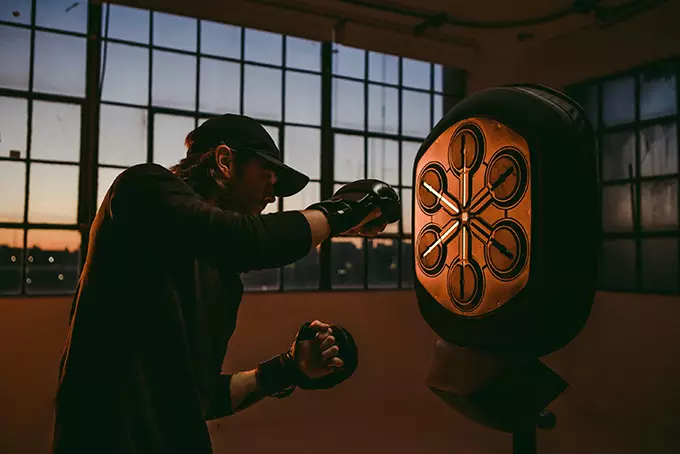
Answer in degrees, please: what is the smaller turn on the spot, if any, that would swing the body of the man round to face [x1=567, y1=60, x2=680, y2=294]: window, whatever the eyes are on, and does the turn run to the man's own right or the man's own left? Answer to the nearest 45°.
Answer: approximately 45° to the man's own left

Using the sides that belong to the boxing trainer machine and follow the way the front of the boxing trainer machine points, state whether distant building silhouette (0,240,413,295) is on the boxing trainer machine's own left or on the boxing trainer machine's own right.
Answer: on the boxing trainer machine's own right

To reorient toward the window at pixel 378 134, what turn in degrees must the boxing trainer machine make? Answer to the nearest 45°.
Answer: approximately 135° to its right

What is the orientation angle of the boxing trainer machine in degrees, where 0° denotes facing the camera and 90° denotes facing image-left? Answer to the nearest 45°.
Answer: approximately 45°

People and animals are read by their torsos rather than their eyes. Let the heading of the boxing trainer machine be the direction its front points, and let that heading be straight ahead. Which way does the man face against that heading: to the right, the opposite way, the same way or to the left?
the opposite way

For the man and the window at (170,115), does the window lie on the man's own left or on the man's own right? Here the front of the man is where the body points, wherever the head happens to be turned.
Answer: on the man's own left

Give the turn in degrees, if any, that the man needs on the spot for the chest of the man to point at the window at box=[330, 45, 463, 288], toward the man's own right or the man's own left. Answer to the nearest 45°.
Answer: approximately 45° to the man's own left

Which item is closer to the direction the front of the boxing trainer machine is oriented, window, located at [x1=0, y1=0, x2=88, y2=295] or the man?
the man

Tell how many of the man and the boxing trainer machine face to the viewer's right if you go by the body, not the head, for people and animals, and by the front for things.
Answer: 1

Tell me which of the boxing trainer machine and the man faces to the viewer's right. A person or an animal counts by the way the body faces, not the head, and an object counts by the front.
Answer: the man

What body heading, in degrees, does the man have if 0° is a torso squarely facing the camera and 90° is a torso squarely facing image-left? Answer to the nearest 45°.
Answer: approximately 270°

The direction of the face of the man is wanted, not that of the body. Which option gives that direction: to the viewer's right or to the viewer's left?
to the viewer's right

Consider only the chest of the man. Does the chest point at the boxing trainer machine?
yes

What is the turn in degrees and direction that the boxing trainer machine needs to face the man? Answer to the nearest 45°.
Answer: approximately 45° to its right
